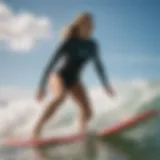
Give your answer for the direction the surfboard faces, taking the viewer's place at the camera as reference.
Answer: facing to the right of the viewer

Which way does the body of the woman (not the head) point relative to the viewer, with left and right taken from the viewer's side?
facing the viewer and to the right of the viewer
